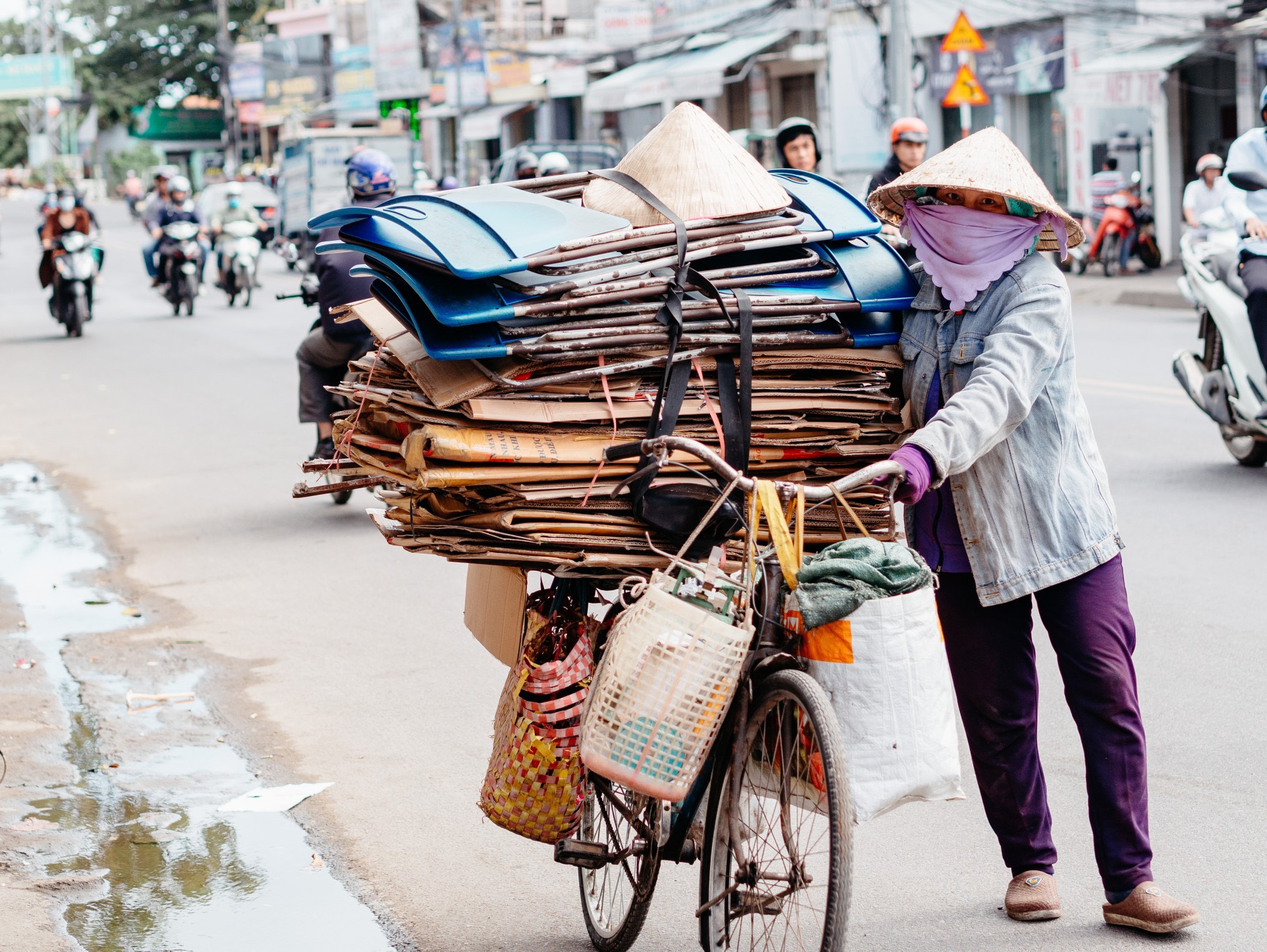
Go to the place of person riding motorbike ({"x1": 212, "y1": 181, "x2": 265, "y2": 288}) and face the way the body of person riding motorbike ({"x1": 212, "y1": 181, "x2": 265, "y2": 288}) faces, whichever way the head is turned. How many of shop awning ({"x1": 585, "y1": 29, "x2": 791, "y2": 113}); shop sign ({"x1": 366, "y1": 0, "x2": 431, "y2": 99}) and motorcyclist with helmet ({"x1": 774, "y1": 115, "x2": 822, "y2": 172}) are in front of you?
1

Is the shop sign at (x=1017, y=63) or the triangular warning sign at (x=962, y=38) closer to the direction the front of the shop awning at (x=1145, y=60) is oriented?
the triangular warning sign

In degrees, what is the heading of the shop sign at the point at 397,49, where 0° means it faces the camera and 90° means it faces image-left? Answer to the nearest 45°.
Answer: approximately 0°

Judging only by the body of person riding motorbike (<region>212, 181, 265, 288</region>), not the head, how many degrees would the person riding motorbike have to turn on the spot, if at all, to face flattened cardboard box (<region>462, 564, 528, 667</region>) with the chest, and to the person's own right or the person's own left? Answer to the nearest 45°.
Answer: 0° — they already face it

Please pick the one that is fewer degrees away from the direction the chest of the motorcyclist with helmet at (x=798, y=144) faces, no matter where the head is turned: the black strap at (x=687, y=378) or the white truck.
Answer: the black strap

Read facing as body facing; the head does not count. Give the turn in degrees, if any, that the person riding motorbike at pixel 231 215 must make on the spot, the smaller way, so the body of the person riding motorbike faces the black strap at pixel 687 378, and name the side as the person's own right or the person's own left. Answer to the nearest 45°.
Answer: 0° — they already face it

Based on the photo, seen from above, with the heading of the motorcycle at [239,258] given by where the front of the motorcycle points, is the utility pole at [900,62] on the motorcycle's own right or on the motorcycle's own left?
on the motorcycle's own left

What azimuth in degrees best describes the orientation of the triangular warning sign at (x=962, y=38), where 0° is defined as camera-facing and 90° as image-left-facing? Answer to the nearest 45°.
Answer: approximately 0°

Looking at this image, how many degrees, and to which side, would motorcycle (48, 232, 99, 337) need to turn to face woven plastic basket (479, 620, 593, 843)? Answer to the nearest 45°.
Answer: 0° — it already faces it
